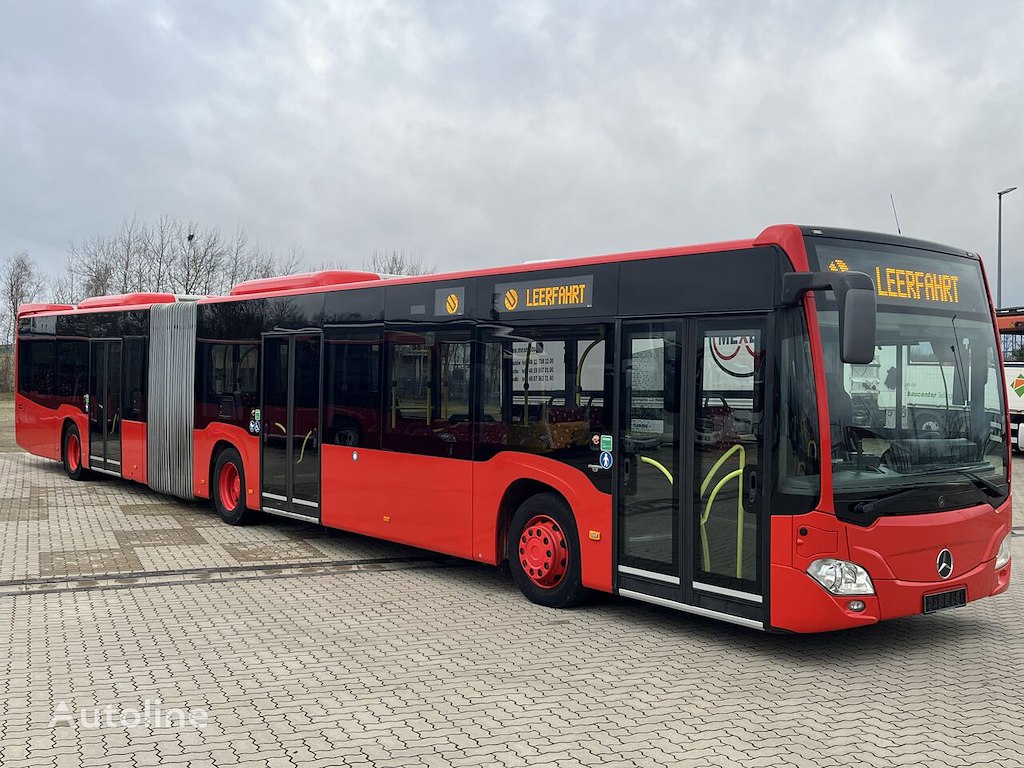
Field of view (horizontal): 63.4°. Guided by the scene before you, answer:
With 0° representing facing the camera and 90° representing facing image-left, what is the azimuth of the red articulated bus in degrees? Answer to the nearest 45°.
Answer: approximately 315°
